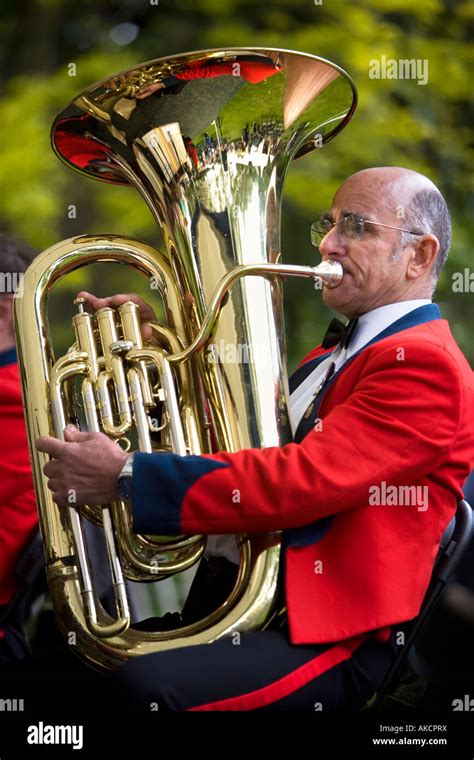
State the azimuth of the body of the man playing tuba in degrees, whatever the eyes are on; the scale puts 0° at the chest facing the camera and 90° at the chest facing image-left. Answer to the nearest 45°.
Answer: approximately 90°
